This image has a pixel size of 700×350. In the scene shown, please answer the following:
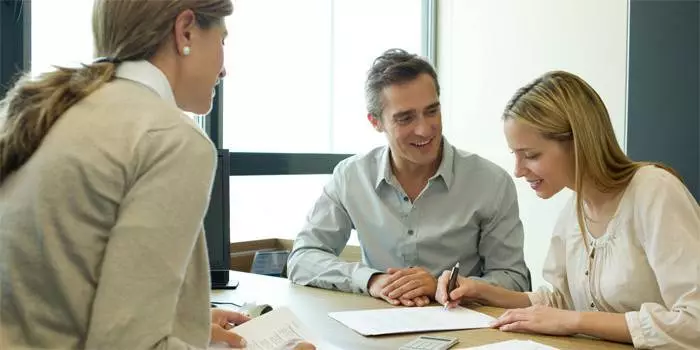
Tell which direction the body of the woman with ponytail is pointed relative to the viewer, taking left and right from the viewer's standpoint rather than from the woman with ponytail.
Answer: facing away from the viewer and to the right of the viewer

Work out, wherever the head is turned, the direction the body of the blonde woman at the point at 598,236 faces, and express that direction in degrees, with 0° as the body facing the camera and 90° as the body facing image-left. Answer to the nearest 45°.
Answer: approximately 45°

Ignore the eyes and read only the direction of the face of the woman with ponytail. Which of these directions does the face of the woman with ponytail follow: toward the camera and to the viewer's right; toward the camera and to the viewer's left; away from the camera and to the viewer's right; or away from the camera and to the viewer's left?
away from the camera and to the viewer's right

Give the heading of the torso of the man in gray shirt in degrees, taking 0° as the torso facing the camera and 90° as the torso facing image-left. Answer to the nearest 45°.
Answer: approximately 0°
